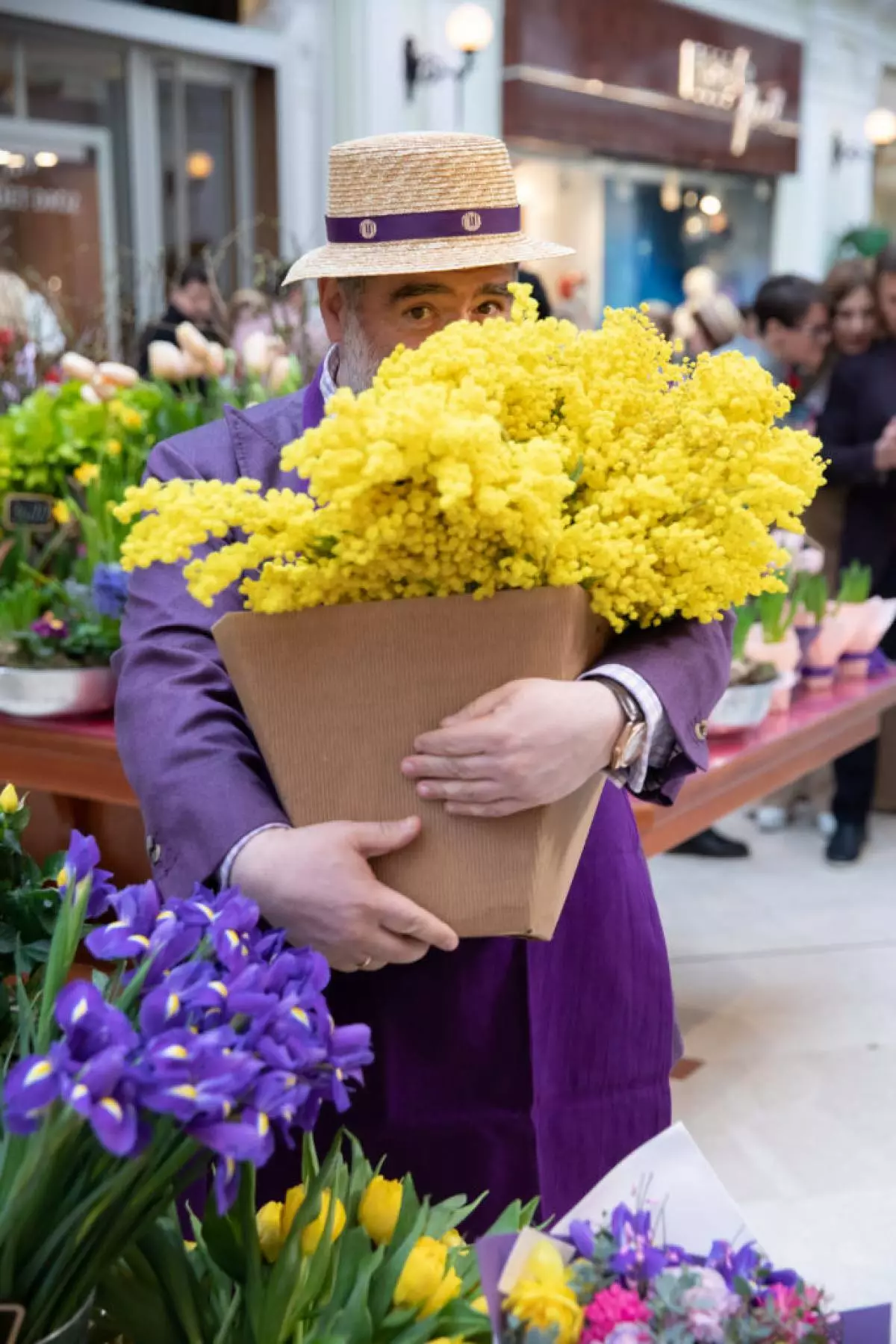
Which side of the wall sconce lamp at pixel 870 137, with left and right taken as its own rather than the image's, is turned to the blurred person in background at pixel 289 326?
right

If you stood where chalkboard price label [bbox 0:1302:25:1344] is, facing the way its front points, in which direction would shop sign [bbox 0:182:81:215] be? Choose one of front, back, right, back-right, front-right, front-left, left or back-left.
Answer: back

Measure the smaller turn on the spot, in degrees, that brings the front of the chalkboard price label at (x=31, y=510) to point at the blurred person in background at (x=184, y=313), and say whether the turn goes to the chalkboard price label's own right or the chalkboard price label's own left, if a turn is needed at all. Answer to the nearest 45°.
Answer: approximately 180°
